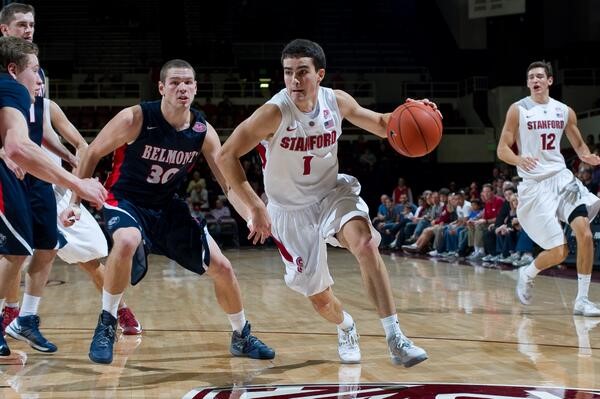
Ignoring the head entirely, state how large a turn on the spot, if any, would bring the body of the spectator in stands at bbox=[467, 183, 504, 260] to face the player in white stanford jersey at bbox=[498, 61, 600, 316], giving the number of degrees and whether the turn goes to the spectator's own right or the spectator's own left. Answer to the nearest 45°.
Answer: approximately 45° to the spectator's own left

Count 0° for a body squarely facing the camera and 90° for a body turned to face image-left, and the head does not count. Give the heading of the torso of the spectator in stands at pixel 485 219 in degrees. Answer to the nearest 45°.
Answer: approximately 45°

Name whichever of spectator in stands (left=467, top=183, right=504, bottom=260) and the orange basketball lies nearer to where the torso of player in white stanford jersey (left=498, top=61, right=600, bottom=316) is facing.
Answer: the orange basketball

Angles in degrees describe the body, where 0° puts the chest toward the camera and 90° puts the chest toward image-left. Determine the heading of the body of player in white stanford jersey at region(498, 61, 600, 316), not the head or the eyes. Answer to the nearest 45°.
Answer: approximately 0°

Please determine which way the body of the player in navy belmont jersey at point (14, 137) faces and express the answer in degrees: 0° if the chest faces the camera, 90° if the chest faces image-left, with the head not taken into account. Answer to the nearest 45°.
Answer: approximately 270°

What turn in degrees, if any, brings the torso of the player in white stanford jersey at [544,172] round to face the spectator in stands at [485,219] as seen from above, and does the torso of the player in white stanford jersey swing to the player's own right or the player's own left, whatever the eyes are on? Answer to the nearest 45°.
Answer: approximately 180°

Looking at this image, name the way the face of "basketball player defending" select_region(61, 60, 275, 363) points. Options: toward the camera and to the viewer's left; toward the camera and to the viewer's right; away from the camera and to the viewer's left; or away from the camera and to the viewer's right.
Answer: toward the camera and to the viewer's right
